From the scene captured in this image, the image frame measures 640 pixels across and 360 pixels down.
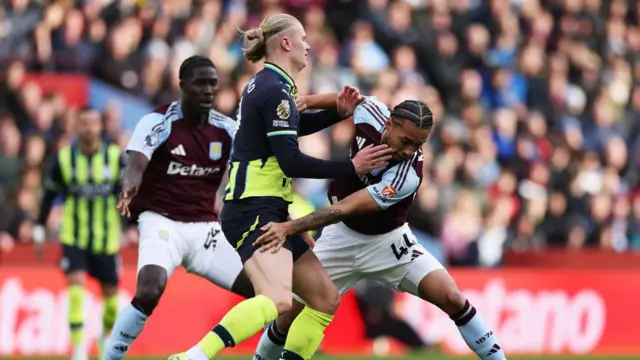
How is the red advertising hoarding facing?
toward the camera
